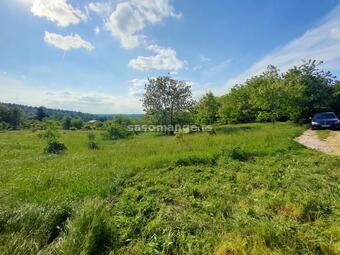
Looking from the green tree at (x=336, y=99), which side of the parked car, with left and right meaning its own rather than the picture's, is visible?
back

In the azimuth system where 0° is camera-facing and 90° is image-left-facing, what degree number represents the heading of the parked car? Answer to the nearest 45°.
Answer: approximately 0°

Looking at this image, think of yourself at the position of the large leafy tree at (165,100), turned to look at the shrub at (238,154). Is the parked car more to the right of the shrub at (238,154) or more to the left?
left

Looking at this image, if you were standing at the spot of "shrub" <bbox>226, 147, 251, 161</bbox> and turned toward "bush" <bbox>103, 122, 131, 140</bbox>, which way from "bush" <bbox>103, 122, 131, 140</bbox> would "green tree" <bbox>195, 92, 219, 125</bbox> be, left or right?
right

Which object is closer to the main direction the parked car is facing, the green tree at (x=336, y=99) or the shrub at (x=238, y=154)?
the shrub

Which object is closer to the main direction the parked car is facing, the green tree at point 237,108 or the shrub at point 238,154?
the shrub

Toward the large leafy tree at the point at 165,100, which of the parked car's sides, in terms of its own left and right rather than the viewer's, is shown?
right

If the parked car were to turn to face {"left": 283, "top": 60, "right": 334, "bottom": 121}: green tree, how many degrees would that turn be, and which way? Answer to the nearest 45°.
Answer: approximately 180°

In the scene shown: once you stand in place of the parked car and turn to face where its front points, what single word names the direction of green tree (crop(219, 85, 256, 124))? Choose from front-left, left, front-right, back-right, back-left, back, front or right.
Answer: back-right

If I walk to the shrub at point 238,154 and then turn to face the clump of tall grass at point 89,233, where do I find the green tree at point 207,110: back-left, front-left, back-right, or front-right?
back-right
